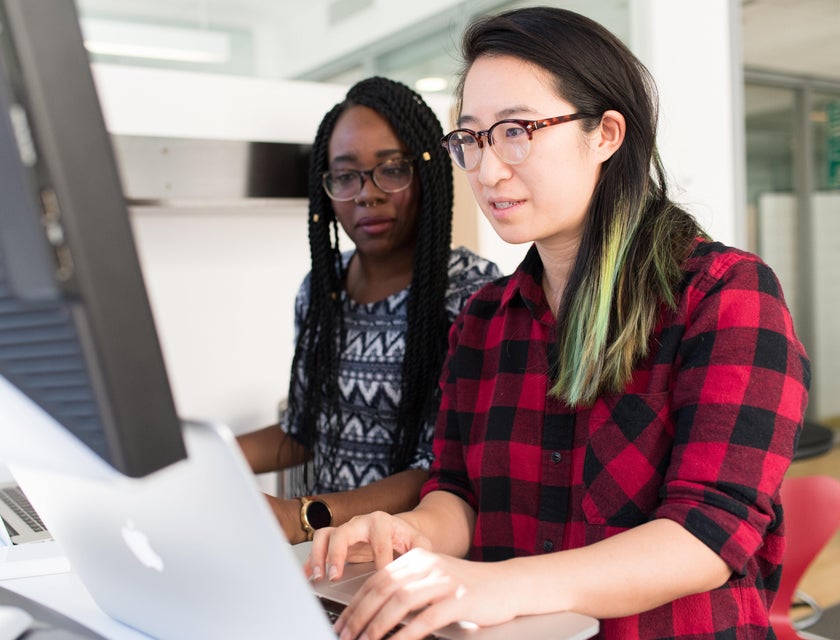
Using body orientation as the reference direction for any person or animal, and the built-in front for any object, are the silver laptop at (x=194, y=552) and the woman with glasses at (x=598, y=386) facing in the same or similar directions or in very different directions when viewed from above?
very different directions

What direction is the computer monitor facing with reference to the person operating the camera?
facing away from the viewer and to the right of the viewer

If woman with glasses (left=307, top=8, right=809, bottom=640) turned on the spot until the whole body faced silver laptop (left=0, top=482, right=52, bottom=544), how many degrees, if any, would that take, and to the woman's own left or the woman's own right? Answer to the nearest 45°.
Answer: approximately 45° to the woman's own right

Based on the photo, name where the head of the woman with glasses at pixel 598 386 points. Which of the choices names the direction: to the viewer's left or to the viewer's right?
to the viewer's left

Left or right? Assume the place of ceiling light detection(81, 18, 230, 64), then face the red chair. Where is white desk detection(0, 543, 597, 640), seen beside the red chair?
right

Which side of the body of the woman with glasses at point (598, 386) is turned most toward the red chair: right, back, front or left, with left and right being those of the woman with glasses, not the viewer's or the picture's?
back

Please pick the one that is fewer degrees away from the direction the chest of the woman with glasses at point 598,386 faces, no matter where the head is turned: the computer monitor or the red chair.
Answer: the computer monitor

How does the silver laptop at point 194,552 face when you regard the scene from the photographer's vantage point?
facing away from the viewer and to the right of the viewer

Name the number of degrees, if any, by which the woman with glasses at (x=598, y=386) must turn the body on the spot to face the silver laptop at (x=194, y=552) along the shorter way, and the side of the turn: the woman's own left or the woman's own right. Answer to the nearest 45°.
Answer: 0° — they already face it

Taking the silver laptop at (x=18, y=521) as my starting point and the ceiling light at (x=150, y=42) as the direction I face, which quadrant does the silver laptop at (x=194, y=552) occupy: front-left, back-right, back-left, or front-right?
back-right
